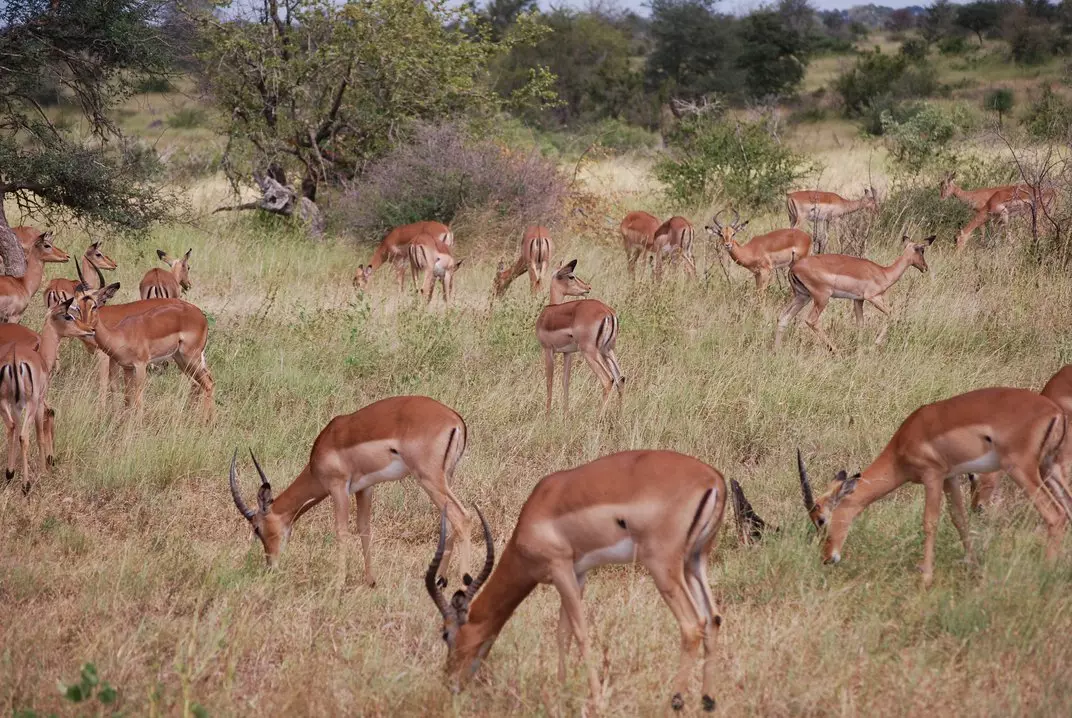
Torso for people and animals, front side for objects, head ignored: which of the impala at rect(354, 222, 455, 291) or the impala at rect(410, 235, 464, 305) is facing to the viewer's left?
the impala at rect(354, 222, 455, 291)

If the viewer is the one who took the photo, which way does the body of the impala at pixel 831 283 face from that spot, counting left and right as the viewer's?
facing to the right of the viewer

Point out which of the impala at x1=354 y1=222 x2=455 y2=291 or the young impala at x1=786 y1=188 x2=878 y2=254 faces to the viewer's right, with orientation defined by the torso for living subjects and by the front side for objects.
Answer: the young impala

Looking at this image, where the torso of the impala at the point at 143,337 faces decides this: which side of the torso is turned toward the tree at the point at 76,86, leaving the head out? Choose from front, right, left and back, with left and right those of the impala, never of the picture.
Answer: right

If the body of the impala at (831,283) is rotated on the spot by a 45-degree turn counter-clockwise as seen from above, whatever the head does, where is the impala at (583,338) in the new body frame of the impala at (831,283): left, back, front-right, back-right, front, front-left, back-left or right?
back

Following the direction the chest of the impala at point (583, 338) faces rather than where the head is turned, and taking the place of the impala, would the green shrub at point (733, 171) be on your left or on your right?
on your right

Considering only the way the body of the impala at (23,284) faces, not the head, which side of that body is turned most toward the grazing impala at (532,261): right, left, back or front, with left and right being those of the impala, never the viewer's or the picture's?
front

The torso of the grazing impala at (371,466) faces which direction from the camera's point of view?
to the viewer's left

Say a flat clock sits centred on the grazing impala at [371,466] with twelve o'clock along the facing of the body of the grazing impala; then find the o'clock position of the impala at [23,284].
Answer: The impala is roughly at 2 o'clock from the grazing impala.

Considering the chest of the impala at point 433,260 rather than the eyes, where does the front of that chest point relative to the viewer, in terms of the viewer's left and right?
facing away from the viewer and to the right of the viewer

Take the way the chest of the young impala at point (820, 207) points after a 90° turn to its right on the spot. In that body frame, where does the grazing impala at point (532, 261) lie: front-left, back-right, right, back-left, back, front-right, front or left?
front-right

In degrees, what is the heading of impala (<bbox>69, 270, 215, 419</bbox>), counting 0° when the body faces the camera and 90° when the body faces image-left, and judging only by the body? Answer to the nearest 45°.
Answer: approximately 90°

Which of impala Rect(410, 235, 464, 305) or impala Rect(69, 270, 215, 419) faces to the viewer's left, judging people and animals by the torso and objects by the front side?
impala Rect(69, 270, 215, 419)

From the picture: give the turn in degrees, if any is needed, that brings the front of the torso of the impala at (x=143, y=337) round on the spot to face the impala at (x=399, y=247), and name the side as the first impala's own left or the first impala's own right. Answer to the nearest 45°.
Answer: approximately 135° to the first impala's own right

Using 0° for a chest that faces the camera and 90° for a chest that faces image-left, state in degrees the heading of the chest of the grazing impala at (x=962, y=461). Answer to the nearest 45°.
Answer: approximately 90°

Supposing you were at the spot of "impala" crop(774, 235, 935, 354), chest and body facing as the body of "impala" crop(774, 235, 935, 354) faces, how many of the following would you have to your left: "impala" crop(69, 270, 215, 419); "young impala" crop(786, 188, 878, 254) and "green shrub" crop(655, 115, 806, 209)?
2

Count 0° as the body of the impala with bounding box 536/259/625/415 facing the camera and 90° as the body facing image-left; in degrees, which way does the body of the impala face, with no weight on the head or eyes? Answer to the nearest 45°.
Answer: approximately 135°

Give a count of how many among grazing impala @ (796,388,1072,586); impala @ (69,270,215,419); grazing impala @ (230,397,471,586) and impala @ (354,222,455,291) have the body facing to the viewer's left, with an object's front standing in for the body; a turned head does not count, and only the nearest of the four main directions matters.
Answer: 4

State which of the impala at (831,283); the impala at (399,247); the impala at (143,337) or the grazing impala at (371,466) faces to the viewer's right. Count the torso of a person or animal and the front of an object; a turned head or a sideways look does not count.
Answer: the impala at (831,283)

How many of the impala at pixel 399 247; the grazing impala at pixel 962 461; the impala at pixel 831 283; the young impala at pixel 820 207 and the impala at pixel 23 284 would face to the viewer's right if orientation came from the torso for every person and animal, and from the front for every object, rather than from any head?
3
